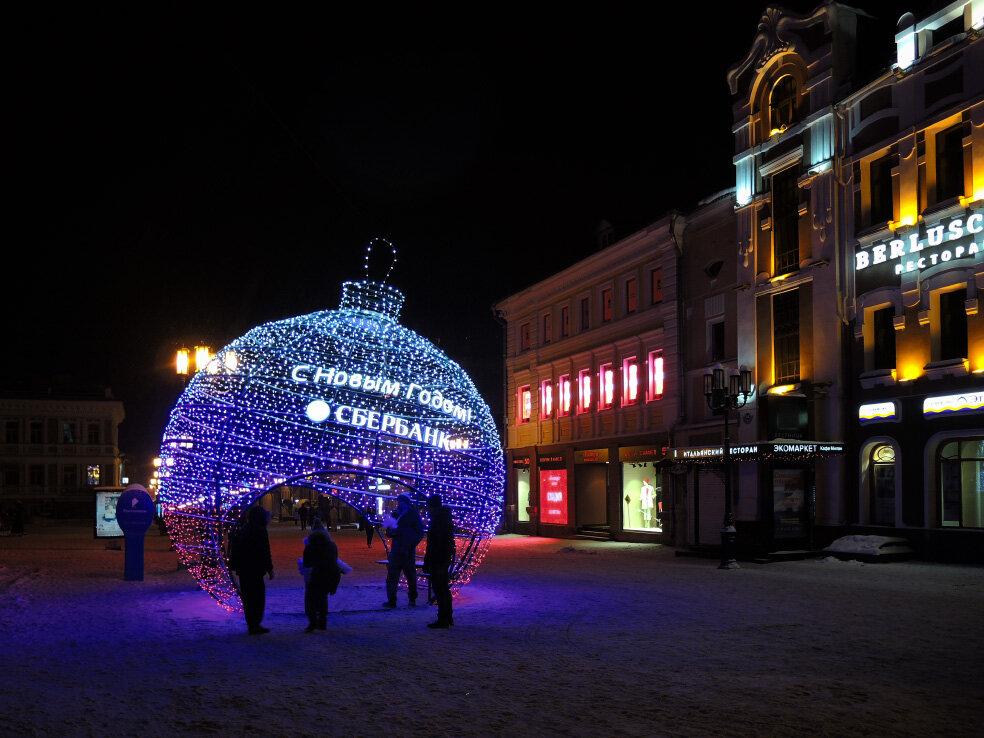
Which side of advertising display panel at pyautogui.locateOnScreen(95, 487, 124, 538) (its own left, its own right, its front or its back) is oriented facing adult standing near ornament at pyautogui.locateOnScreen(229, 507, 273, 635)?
front

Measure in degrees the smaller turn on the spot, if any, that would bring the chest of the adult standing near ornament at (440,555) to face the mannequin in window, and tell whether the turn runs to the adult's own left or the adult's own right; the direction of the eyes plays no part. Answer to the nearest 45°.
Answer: approximately 90° to the adult's own right

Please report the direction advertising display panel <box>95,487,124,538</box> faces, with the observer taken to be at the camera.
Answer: facing the viewer

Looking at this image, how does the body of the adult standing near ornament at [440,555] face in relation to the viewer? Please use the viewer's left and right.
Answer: facing to the left of the viewer

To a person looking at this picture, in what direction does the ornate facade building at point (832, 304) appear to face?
facing the viewer and to the left of the viewer

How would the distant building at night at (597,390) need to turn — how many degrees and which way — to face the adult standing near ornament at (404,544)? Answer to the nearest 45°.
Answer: approximately 45° to its left

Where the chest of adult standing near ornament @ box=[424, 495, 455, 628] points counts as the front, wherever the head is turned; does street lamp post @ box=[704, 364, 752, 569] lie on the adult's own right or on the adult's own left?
on the adult's own right
